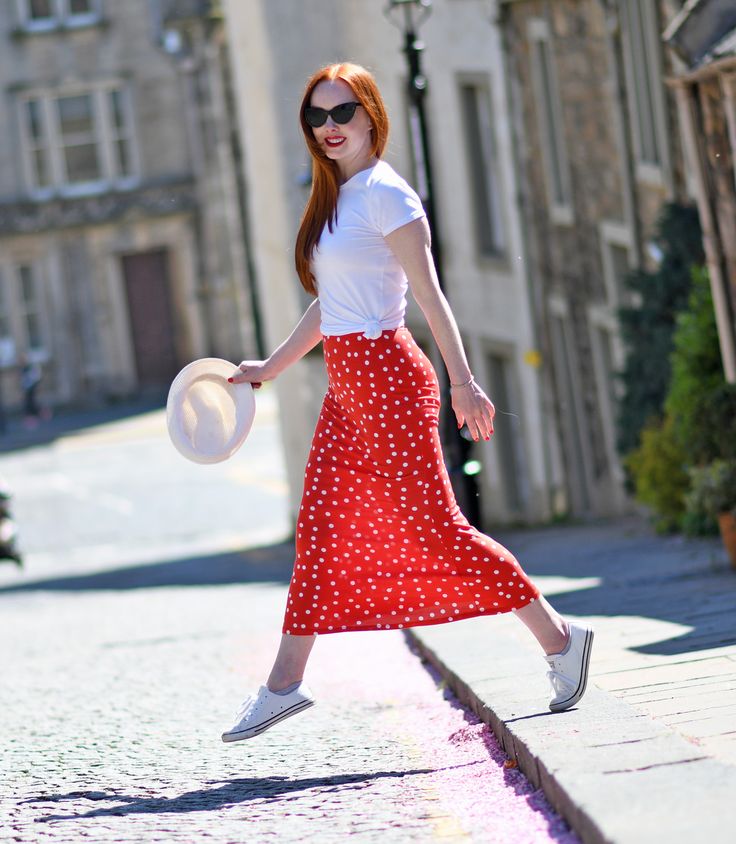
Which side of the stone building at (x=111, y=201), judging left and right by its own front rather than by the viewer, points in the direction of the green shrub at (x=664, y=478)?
front

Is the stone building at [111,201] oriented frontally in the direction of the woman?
yes

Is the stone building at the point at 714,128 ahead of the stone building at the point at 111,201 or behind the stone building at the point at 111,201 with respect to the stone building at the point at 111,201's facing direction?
ahead

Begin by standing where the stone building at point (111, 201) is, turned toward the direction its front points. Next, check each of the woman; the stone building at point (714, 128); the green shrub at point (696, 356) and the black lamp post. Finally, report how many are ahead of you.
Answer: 4

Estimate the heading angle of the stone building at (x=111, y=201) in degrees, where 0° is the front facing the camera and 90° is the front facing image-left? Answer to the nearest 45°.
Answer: approximately 0°

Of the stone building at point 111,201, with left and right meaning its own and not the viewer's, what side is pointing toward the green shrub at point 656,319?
front

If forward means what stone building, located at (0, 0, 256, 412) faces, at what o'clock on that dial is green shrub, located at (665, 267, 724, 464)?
The green shrub is roughly at 12 o'clock from the stone building.

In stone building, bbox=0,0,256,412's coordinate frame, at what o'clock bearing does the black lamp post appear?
The black lamp post is roughly at 12 o'clock from the stone building.
